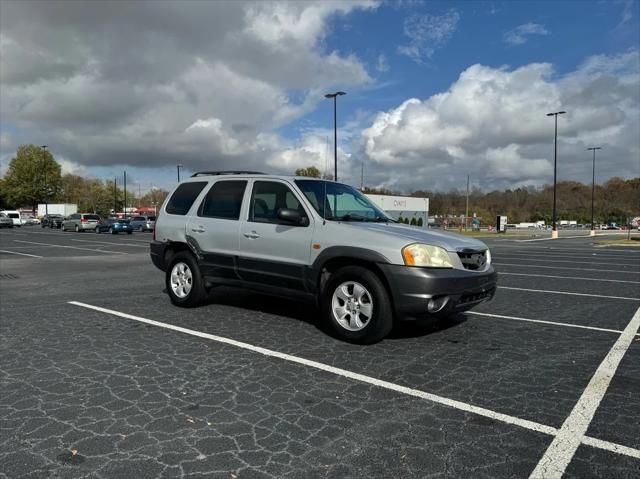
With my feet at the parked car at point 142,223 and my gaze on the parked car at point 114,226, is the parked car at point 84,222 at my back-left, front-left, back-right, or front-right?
front-right

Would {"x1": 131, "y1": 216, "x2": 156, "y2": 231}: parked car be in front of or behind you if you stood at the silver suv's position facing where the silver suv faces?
behind

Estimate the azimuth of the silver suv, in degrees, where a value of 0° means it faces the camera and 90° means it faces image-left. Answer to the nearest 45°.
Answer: approximately 315°

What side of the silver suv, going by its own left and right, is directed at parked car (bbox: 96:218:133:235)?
back

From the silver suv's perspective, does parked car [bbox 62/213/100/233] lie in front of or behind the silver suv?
behind
